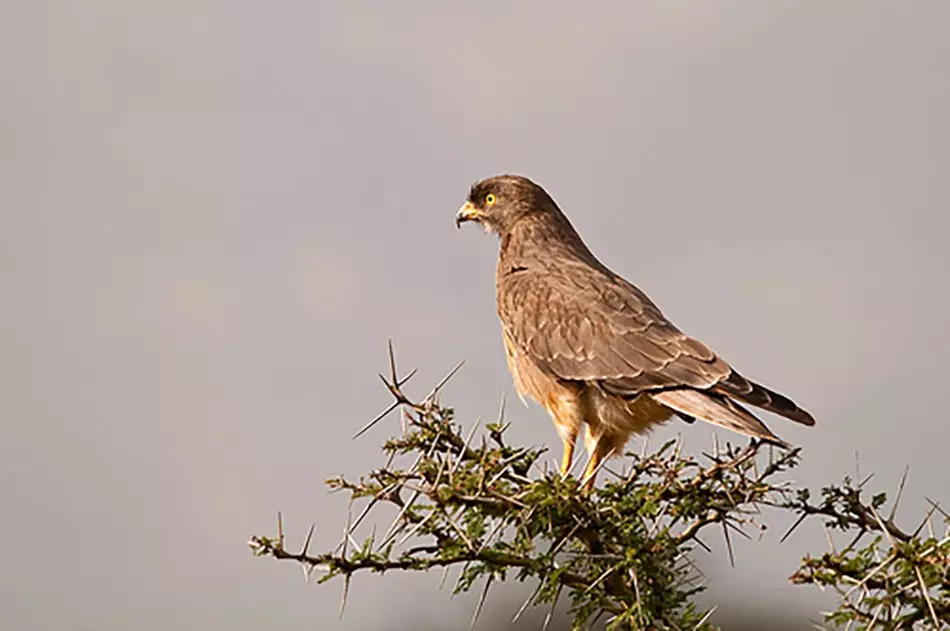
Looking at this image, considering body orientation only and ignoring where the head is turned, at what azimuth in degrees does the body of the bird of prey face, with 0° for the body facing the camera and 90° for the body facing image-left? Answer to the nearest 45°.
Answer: approximately 90°
